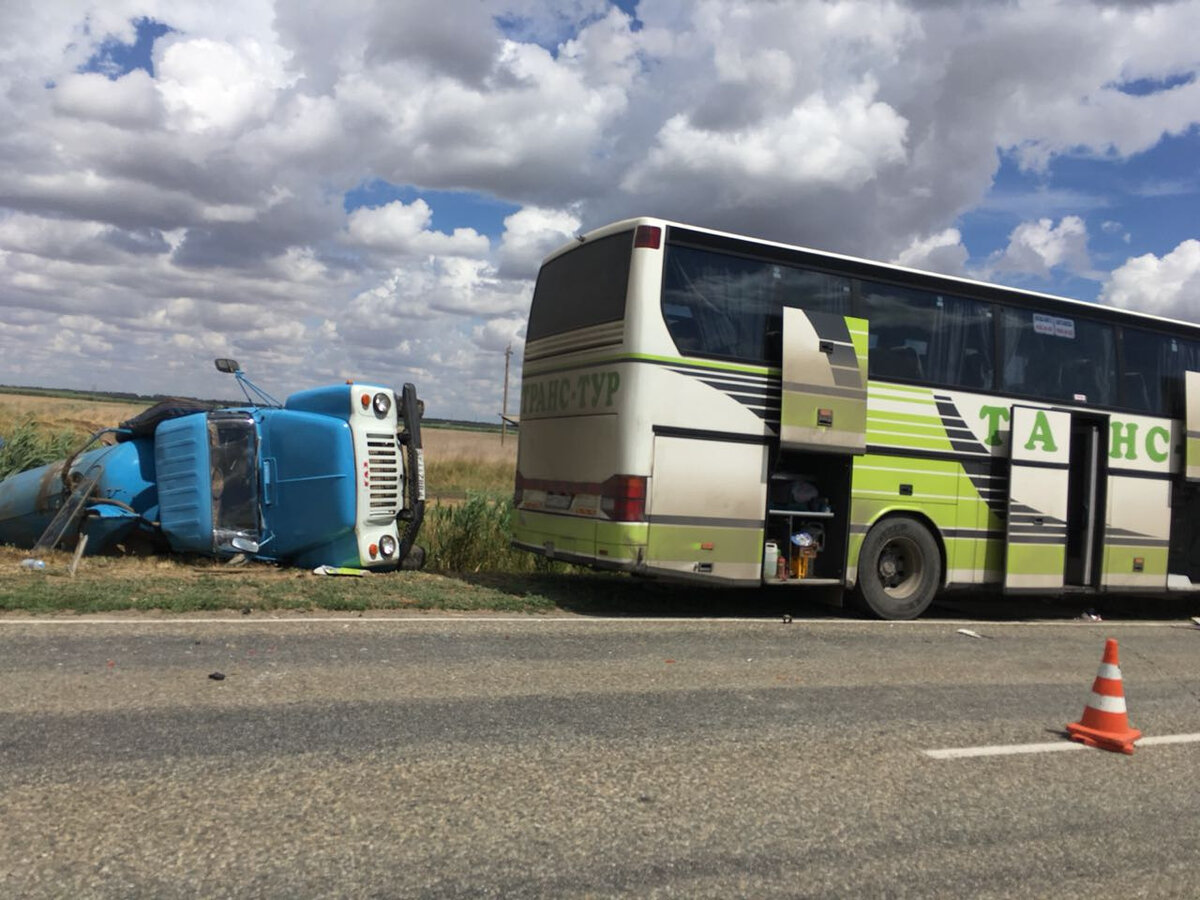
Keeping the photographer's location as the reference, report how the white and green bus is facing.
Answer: facing away from the viewer and to the right of the viewer

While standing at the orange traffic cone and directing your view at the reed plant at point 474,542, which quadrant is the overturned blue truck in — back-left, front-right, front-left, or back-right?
front-left

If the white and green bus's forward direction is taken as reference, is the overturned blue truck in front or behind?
behind

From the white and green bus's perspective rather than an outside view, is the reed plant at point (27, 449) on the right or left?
on its left

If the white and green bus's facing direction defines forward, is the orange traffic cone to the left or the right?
on its right
